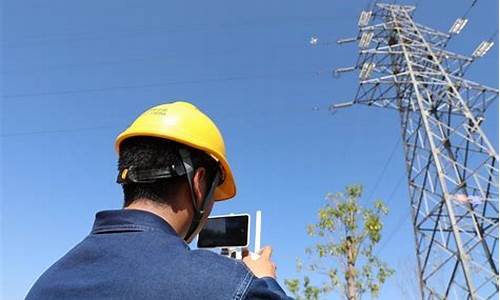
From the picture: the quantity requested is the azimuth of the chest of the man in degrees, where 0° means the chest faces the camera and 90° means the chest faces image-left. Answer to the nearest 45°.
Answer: approximately 225°

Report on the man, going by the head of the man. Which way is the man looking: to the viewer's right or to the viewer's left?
to the viewer's right
